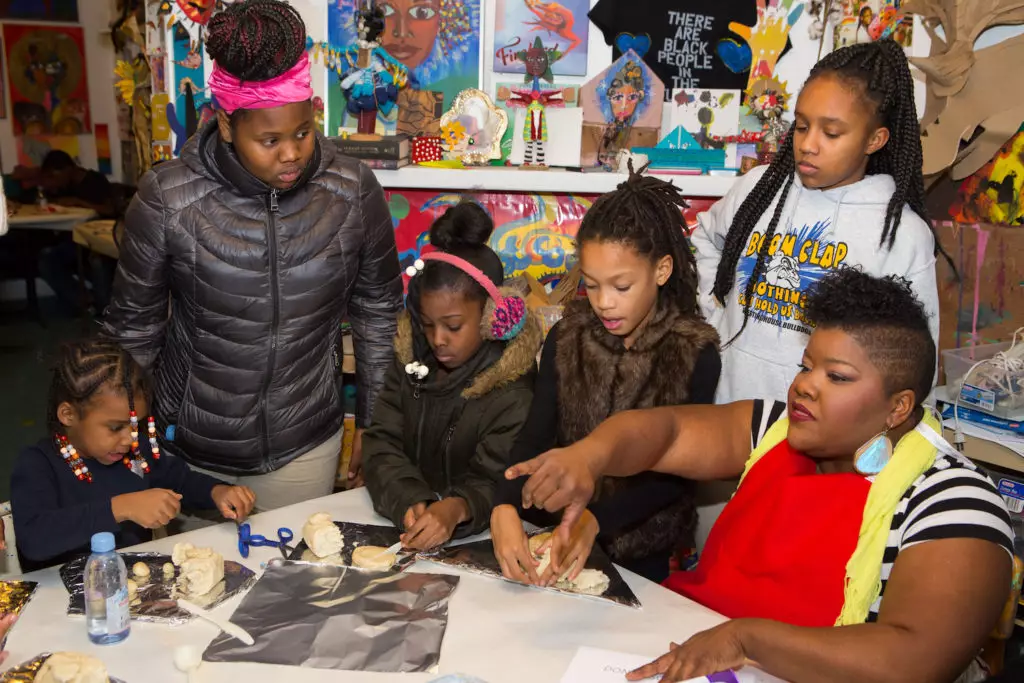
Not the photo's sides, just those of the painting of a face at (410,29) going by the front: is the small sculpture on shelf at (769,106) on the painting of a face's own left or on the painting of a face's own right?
on the painting of a face's own left

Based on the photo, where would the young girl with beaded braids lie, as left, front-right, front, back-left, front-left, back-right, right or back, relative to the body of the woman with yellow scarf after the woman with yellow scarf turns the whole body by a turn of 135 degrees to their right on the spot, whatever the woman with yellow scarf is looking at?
left

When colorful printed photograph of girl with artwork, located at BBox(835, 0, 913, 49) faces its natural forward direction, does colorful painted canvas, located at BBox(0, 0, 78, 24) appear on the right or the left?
on its right

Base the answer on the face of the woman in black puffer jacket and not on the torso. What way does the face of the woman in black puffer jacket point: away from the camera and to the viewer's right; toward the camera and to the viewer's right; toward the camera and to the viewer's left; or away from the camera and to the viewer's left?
toward the camera and to the viewer's right

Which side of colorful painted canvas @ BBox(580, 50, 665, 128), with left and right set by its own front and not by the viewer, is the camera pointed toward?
front

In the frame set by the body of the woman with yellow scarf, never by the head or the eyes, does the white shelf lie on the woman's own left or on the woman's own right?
on the woman's own right

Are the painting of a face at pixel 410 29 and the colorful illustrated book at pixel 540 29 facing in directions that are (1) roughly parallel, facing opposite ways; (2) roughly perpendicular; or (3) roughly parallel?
roughly parallel

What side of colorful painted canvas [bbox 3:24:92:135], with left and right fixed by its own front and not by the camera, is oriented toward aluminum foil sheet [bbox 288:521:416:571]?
front

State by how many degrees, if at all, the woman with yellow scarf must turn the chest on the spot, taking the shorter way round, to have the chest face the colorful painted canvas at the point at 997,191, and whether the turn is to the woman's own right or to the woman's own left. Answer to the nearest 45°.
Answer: approximately 135° to the woman's own right

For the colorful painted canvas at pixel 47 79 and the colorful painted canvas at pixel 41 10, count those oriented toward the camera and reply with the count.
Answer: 2

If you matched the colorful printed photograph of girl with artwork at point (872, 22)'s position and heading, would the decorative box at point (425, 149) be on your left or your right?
on your right

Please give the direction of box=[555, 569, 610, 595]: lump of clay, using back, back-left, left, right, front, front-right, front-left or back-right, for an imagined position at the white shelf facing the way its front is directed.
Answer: front

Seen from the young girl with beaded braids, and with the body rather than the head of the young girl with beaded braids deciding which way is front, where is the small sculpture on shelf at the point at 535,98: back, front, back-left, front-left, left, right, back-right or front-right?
left

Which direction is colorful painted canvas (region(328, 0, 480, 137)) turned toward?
toward the camera

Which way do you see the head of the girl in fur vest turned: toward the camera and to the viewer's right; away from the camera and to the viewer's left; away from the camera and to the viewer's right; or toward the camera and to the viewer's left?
toward the camera and to the viewer's left

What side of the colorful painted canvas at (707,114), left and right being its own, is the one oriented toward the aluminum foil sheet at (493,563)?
front

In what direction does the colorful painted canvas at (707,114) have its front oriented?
toward the camera
